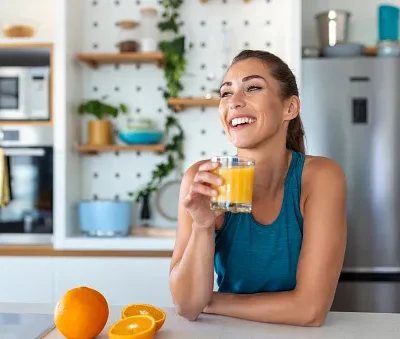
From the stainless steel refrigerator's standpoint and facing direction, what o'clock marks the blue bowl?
The blue bowl is roughly at 3 o'clock from the stainless steel refrigerator.

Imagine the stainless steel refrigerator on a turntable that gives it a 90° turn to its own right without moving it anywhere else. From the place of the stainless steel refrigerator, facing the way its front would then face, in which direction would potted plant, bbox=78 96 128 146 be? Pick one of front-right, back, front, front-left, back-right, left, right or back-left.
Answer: front

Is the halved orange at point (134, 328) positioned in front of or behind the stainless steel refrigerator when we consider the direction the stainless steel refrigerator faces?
in front

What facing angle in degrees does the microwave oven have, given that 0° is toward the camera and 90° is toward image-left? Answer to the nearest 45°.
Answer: approximately 0°

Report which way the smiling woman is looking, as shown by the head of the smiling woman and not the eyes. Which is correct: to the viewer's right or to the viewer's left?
to the viewer's left

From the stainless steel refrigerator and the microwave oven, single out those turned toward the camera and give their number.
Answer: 2

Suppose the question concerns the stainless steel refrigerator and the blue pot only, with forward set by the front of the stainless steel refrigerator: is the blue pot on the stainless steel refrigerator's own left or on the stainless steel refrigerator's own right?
on the stainless steel refrigerator's own right

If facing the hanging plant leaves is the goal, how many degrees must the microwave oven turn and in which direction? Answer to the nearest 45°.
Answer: approximately 90° to its left

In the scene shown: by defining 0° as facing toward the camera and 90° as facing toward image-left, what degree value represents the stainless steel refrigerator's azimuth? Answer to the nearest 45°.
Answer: approximately 0°

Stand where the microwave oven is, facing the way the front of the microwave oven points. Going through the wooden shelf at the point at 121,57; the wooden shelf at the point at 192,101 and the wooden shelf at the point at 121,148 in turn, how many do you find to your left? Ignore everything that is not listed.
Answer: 3

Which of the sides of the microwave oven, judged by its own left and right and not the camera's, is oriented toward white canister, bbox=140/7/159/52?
left

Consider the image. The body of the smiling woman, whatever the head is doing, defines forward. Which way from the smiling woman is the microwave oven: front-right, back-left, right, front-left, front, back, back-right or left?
right

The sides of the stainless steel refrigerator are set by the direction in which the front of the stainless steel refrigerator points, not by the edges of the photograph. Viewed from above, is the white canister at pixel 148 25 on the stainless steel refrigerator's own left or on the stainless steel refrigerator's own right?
on the stainless steel refrigerator's own right
